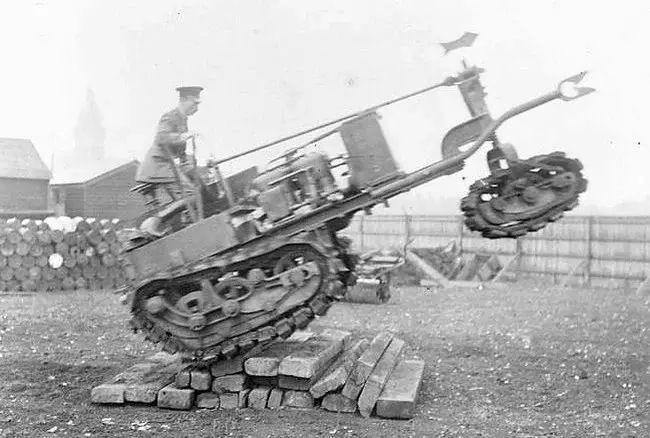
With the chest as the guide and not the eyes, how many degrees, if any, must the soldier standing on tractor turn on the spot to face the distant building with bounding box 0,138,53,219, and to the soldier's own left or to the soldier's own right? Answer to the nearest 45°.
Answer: approximately 90° to the soldier's own left

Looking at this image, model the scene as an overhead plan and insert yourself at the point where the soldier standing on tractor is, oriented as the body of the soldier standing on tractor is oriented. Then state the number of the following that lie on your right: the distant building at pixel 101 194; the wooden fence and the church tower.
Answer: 0

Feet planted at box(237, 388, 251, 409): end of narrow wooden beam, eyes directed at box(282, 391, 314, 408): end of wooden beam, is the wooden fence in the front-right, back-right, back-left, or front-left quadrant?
front-left

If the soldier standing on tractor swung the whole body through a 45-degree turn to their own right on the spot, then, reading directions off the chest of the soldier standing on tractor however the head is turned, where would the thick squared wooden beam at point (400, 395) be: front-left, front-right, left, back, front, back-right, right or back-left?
front

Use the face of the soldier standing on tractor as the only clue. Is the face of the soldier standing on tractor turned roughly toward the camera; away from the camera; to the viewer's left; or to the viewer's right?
to the viewer's right

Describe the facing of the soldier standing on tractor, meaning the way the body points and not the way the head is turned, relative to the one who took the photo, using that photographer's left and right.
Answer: facing to the right of the viewer

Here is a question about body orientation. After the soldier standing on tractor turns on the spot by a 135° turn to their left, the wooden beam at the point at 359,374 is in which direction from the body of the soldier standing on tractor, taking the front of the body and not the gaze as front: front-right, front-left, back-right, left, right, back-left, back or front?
back
